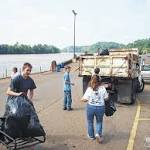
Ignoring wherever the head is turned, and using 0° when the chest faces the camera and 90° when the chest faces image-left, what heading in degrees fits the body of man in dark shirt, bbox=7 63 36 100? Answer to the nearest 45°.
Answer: approximately 315°

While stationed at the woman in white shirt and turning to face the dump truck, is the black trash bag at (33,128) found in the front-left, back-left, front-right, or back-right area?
back-left

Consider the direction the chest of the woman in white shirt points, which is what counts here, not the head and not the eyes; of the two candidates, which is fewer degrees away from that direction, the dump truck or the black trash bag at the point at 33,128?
the dump truck

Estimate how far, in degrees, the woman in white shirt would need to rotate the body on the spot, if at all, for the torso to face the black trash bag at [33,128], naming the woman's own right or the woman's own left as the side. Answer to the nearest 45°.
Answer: approximately 135° to the woman's own left

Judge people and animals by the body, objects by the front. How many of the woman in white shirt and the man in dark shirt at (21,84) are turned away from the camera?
1

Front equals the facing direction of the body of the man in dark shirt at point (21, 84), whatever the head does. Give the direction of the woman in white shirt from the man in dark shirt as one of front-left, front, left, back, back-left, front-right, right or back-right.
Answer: front-left

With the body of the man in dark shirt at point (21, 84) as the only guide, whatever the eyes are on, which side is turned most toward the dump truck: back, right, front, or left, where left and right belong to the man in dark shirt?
left

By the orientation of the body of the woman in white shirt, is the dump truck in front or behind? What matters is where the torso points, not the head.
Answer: in front

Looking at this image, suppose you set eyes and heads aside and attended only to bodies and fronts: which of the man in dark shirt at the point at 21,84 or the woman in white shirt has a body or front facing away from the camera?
the woman in white shirt

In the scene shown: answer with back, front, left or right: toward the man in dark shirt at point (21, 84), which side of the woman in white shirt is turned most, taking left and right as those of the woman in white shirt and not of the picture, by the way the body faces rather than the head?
left

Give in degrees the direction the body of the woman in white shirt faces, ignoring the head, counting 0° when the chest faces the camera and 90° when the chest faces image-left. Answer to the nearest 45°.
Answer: approximately 180°

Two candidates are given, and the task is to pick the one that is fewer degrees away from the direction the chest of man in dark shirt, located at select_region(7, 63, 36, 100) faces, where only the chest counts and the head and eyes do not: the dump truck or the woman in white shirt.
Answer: the woman in white shirt
